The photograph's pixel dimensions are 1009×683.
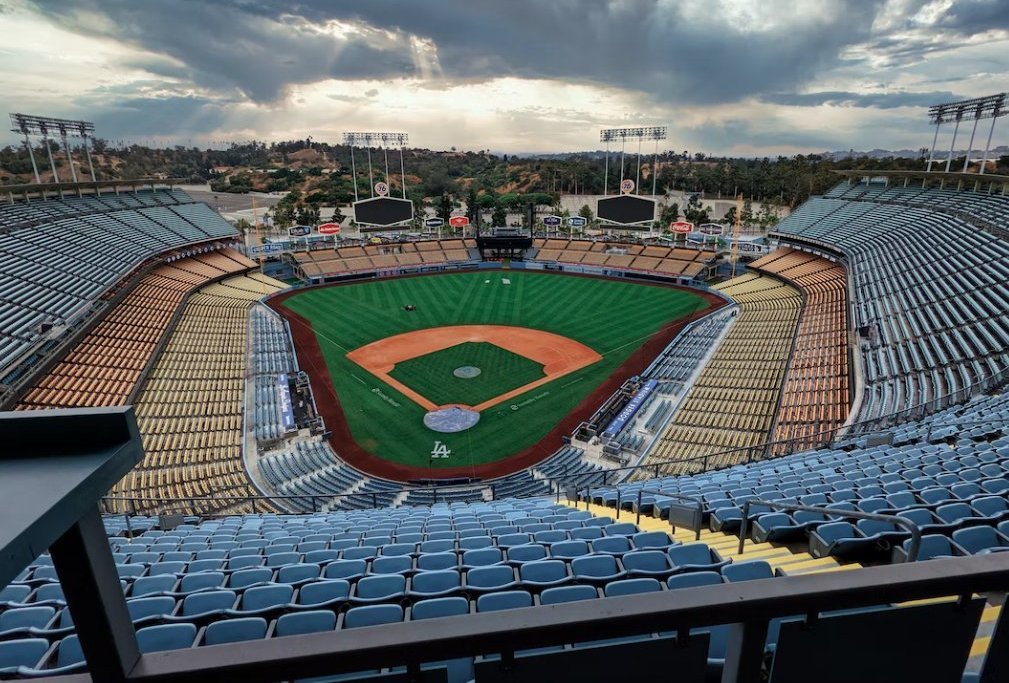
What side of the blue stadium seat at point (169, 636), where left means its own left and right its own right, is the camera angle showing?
back

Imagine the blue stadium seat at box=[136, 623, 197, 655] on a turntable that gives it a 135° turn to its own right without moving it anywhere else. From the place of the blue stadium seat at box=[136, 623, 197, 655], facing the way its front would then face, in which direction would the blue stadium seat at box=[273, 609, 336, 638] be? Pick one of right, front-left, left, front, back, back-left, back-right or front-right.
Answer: front

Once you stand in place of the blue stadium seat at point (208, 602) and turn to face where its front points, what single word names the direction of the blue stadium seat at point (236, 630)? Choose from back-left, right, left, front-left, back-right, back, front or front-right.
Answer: back

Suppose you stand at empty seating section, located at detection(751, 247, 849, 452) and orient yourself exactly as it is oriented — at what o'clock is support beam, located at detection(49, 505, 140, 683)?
The support beam is roughly at 9 o'clock from the empty seating section.

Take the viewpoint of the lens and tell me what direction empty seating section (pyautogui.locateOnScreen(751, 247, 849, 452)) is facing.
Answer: facing to the left of the viewer

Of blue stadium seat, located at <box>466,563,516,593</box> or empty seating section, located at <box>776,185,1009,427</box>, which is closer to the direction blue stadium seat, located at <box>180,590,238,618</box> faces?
the empty seating section

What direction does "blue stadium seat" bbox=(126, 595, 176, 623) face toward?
away from the camera

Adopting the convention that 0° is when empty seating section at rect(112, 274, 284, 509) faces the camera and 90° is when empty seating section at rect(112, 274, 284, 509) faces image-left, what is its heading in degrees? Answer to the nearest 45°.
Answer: approximately 270°

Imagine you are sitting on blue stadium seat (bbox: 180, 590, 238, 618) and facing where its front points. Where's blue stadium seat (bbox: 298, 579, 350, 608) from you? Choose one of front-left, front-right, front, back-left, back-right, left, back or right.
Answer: back-right

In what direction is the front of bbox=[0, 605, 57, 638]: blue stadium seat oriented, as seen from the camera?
facing away from the viewer

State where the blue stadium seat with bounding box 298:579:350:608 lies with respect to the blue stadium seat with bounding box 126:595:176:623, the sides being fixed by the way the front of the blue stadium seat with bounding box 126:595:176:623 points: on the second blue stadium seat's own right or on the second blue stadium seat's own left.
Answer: on the second blue stadium seat's own right

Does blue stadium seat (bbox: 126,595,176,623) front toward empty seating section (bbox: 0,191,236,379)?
yes

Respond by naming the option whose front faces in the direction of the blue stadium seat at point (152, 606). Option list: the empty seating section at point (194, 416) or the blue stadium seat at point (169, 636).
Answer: the blue stadium seat at point (169, 636)

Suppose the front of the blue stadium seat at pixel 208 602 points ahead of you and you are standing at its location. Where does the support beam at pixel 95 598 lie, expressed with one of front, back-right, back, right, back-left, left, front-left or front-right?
back

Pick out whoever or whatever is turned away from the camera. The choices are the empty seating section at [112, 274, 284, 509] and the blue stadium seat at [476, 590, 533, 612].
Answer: the blue stadium seat
